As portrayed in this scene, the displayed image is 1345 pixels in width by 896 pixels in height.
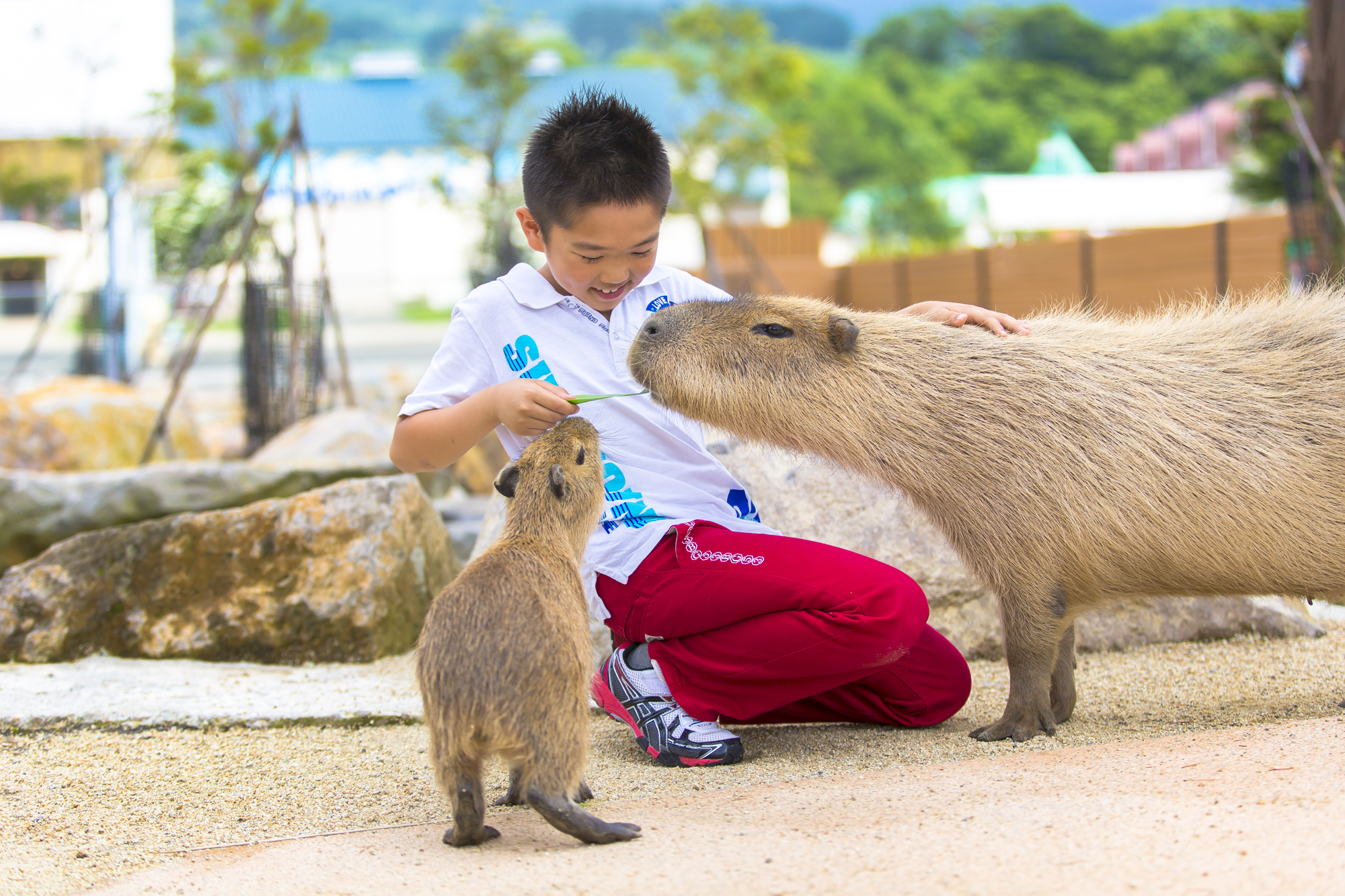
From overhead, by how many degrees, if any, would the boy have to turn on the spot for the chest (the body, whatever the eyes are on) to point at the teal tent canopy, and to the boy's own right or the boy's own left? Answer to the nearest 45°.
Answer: approximately 135° to the boy's own left

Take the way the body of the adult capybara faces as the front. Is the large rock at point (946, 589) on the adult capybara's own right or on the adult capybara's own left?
on the adult capybara's own right

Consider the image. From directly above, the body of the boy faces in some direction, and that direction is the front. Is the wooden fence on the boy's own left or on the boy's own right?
on the boy's own left

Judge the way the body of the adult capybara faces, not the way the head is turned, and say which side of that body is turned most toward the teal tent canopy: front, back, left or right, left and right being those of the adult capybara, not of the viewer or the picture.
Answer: right

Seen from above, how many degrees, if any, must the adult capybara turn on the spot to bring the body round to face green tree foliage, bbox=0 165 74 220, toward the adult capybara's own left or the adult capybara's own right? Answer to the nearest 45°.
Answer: approximately 45° to the adult capybara's own right

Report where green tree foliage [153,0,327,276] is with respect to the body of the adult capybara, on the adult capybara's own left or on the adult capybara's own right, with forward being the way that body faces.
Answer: on the adult capybara's own right

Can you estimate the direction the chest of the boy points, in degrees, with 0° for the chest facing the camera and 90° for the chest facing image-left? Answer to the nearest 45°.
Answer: approximately 315°

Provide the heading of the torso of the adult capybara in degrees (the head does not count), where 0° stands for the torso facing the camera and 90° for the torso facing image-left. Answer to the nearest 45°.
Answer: approximately 90°

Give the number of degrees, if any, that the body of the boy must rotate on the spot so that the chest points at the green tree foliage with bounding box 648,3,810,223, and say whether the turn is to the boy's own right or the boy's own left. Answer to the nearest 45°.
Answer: approximately 135° to the boy's own left
